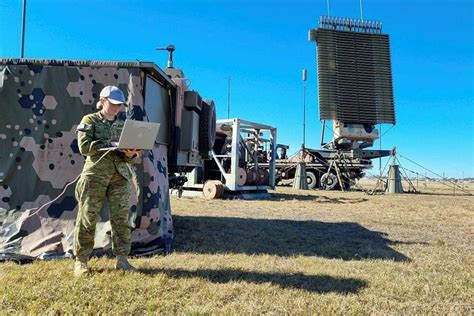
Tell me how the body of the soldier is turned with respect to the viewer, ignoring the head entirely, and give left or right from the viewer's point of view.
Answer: facing the viewer and to the right of the viewer

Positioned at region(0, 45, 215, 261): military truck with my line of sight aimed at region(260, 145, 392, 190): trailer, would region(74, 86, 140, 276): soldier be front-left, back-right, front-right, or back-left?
back-right

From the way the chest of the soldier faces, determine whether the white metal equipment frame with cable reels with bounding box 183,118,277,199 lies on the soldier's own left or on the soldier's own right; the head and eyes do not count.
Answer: on the soldier's own left

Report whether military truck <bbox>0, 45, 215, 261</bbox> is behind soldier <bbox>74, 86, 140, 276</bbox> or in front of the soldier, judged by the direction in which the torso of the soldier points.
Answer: behind

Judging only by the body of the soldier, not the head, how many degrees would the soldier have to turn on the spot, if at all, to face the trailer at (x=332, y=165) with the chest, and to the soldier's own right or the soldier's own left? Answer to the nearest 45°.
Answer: approximately 90° to the soldier's own left

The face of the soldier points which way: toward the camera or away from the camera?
toward the camera

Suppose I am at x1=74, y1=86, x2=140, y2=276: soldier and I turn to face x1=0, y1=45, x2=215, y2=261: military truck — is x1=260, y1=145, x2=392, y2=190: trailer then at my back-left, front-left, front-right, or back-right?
front-right

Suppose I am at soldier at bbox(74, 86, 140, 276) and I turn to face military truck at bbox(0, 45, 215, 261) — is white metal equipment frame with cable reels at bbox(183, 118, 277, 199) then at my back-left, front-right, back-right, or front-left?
front-right
